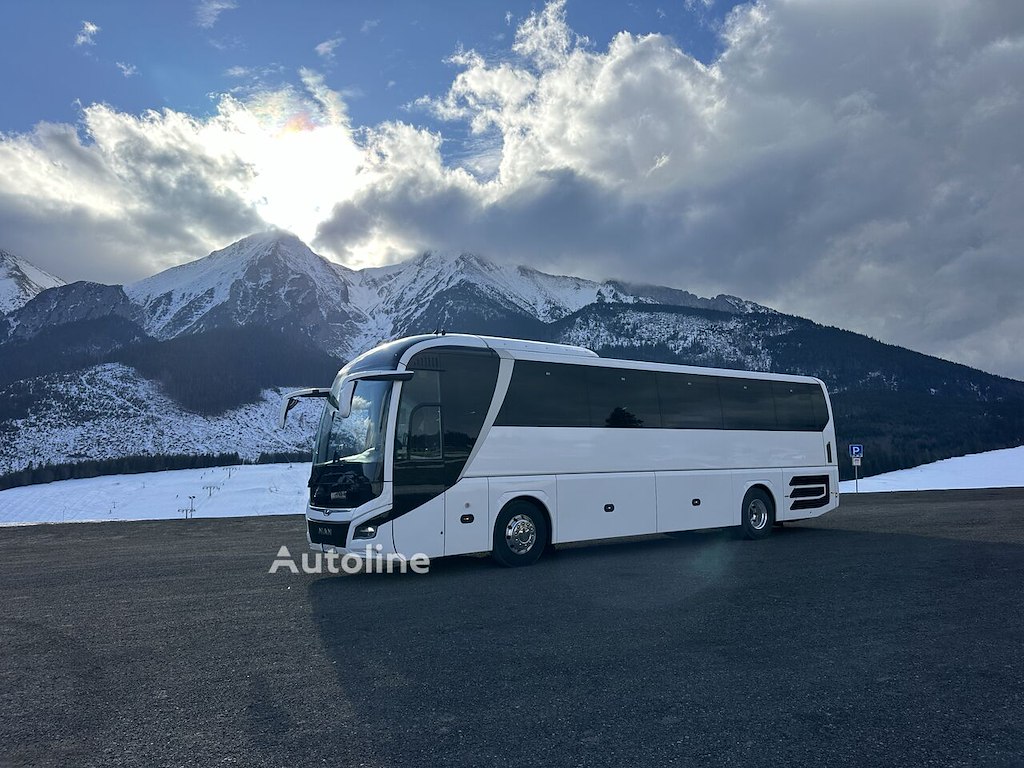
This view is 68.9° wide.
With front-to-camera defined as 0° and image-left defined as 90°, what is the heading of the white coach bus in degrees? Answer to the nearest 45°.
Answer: approximately 45°
